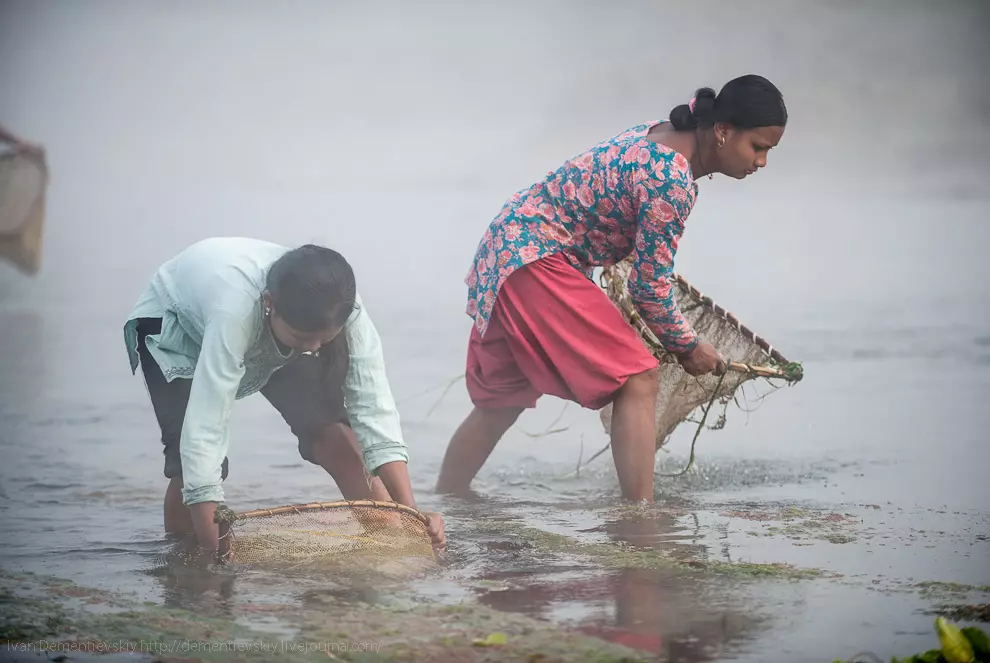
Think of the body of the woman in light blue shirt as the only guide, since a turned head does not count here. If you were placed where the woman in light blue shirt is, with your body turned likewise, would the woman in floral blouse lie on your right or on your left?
on your left

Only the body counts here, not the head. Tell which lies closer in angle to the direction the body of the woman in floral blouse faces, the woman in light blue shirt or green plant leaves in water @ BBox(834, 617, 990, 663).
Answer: the green plant leaves in water

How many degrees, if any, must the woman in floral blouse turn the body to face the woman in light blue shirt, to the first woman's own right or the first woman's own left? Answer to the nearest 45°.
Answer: approximately 135° to the first woman's own right

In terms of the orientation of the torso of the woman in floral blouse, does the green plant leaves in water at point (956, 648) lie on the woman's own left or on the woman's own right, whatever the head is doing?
on the woman's own right

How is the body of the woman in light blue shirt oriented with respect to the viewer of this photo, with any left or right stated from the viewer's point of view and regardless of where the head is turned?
facing the viewer and to the right of the viewer

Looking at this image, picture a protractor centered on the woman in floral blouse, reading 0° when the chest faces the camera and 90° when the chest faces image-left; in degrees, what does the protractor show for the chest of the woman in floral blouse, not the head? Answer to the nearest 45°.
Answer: approximately 270°

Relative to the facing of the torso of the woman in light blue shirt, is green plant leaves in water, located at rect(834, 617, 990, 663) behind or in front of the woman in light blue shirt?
in front

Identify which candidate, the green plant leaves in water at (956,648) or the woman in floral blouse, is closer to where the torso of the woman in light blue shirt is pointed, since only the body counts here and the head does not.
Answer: the green plant leaves in water

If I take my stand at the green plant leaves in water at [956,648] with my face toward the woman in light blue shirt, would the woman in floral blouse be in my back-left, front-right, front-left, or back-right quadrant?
front-right

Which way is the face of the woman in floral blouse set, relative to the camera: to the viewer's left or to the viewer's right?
to the viewer's right

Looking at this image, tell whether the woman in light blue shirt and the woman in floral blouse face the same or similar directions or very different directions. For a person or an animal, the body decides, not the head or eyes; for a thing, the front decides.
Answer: same or similar directions

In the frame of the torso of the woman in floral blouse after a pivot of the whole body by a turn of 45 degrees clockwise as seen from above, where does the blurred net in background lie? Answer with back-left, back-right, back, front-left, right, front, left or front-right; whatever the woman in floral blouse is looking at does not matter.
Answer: back

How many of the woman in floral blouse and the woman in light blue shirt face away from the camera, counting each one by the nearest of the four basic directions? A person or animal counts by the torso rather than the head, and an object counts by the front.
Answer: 0
